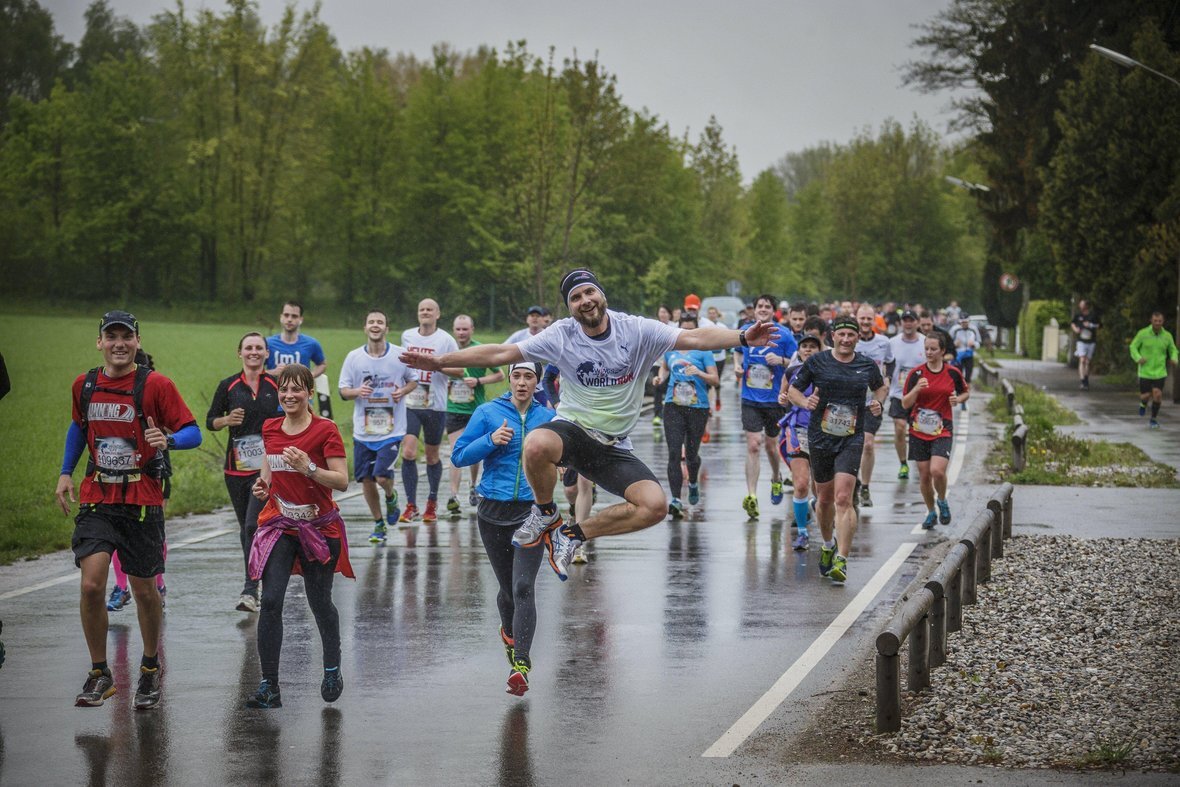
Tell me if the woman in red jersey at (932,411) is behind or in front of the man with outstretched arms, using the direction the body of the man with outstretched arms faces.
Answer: behind

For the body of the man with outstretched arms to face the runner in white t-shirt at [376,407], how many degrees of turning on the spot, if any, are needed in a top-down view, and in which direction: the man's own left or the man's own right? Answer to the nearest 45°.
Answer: approximately 180°

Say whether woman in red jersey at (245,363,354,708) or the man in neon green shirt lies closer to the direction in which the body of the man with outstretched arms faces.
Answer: the woman in red jersey

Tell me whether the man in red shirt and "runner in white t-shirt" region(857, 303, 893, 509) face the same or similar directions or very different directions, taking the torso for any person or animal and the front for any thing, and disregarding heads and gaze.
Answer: same or similar directions

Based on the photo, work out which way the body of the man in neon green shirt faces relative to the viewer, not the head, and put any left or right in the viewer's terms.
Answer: facing the viewer

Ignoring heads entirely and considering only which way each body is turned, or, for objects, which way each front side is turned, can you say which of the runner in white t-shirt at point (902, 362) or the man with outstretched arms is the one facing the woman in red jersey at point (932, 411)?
the runner in white t-shirt

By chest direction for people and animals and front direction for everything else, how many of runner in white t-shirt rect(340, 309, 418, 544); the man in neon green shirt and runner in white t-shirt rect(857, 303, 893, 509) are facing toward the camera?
3

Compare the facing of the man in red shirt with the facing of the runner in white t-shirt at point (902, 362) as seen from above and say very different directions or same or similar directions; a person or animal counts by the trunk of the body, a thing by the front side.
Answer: same or similar directions

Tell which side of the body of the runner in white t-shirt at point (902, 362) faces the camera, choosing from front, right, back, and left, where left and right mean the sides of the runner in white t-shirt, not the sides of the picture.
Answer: front

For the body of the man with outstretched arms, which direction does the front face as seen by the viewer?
toward the camera

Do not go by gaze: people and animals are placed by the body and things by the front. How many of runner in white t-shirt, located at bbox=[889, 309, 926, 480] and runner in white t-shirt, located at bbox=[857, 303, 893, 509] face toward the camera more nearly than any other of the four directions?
2

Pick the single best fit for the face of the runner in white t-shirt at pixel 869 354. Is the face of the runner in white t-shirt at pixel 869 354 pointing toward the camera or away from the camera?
toward the camera

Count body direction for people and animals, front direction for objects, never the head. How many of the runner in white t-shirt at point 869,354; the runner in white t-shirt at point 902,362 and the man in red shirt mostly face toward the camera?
3

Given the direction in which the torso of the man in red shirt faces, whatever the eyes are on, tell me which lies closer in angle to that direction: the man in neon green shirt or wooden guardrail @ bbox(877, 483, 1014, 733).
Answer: the wooden guardrail

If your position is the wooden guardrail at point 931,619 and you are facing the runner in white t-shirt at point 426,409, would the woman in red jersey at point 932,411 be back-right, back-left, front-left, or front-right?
front-right

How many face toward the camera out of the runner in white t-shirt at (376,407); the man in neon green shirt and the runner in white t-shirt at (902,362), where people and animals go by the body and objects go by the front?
3
